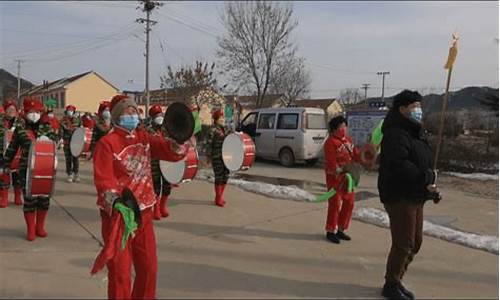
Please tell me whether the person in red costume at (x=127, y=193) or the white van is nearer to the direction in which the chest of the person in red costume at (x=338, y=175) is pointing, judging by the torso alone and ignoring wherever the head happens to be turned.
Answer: the person in red costume

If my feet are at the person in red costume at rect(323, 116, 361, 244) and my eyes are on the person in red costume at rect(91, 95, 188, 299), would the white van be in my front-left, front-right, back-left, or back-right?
back-right

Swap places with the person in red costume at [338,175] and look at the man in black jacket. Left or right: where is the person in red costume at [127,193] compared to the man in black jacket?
right

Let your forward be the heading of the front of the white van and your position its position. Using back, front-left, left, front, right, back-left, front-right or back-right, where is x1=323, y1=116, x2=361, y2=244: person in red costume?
back-left
